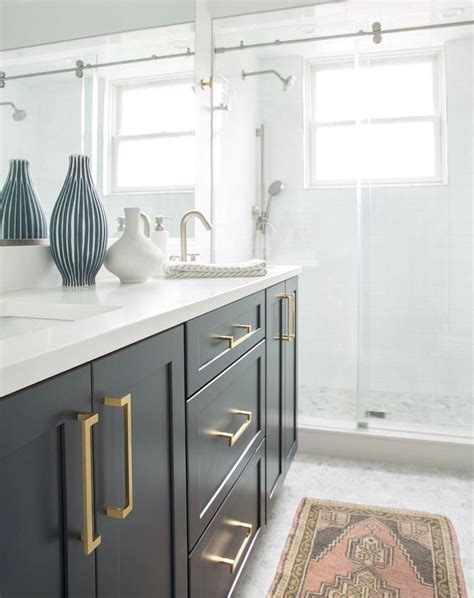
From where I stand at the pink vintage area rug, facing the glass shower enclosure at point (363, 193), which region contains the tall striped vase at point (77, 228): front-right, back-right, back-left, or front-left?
back-left

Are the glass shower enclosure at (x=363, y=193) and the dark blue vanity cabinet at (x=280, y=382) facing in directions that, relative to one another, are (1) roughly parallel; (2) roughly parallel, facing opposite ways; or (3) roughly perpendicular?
roughly perpendicular

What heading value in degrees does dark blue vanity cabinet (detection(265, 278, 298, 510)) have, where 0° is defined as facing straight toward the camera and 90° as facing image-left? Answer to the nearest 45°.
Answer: approximately 270°

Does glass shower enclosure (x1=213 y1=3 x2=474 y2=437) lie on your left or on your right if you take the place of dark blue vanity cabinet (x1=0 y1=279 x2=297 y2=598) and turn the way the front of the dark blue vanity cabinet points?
on your left

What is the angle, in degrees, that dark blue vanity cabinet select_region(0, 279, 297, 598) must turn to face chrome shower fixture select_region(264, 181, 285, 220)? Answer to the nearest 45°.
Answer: approximately 135° to its left

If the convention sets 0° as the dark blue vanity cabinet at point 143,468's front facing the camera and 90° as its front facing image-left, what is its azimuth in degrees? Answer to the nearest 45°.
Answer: approximately 315°

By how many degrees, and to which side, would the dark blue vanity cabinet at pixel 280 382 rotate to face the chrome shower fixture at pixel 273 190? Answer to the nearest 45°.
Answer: approximately 90° to its left

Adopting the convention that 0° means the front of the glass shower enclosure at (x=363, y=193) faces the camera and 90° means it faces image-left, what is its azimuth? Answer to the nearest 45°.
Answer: approximately 0°

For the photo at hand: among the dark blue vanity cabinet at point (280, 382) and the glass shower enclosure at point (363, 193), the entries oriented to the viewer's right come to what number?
1

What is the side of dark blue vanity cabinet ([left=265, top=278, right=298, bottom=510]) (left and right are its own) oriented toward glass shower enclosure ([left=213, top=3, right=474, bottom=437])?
left
